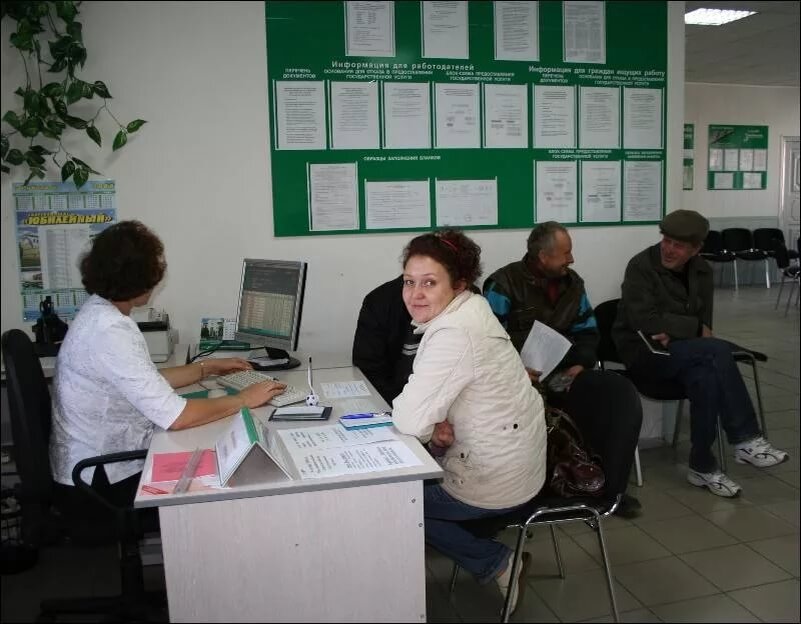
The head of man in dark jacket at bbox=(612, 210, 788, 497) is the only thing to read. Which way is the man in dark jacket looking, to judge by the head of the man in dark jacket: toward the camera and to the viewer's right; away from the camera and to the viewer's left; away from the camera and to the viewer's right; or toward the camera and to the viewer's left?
toward the camera and to the viewer's left

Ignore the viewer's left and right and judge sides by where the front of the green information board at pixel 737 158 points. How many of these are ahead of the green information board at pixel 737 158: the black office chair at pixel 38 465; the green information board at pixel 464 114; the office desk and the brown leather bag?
4

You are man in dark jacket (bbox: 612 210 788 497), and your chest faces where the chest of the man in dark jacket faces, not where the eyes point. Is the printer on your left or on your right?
on your right

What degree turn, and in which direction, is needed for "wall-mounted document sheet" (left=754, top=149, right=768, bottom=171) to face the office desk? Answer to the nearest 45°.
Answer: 0° — it already faces it

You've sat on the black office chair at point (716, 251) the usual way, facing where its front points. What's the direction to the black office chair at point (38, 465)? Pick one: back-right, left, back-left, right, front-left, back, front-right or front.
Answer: front-right

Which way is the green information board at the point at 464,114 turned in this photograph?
toward the camera

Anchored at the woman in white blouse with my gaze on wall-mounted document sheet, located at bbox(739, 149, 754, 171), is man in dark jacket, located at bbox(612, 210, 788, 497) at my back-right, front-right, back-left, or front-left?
front-right

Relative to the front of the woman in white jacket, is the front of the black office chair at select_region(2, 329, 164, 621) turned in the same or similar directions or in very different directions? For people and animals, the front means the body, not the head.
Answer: very different directions

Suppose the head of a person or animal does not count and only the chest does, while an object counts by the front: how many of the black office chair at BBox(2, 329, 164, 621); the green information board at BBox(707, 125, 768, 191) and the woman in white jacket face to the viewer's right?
1

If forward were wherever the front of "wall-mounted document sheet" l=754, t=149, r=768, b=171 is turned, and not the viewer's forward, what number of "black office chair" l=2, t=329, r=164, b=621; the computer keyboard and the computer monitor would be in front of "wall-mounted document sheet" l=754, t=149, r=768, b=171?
3

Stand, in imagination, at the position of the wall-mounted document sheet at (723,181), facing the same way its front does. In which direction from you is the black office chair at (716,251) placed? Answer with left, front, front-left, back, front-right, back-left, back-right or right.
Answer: front

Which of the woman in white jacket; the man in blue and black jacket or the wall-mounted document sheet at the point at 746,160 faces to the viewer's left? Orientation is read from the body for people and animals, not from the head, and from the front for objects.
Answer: the woman in white jacket
